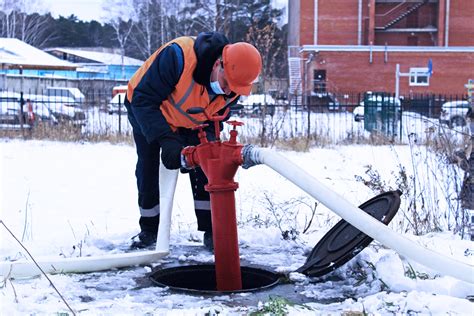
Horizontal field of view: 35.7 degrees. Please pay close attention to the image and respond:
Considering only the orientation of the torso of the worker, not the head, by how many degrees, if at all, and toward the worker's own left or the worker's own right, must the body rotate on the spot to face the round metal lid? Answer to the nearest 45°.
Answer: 0° — they already face it

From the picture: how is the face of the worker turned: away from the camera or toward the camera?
toward the camera

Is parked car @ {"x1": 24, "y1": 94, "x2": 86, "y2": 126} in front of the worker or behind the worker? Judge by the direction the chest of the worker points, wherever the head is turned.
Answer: behind

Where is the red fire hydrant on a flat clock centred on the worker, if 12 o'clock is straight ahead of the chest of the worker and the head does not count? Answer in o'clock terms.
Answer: The red fire hydrant is roughly at 1 o'clock from the worker.

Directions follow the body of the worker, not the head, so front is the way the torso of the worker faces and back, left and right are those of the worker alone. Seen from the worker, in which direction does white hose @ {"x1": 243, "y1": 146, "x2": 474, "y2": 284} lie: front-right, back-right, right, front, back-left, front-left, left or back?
front

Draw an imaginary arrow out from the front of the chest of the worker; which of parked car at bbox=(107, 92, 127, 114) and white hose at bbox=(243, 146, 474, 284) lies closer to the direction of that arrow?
the white hose

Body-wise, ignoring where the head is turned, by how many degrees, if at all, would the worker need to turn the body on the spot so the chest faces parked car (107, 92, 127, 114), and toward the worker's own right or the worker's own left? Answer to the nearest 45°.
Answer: approximately 135° to the worker's own left

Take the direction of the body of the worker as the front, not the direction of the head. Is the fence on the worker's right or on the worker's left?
on the worker's left

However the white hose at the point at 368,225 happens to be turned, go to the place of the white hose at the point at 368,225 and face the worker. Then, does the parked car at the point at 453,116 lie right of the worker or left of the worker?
right

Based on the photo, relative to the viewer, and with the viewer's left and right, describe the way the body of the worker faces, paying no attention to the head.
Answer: facing the viewer and to the right of the viewer
